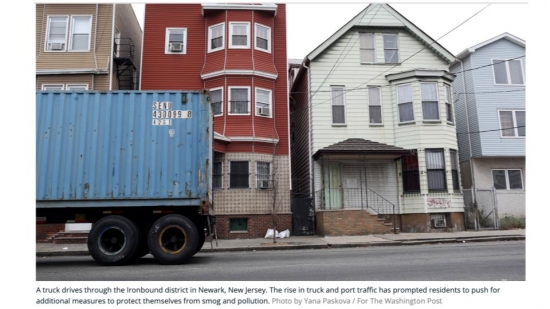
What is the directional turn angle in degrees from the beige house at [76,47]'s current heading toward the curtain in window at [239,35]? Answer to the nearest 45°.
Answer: approximately 90° to its left

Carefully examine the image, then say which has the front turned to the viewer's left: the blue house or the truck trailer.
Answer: the truck trailer

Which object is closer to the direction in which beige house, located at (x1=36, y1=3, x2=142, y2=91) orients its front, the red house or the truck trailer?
the truck trailer

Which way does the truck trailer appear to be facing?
to the viewer's left

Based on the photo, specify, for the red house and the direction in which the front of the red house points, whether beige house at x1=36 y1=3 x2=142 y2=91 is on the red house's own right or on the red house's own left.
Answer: on the red house's own right

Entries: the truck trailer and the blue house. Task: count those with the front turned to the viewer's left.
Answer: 1

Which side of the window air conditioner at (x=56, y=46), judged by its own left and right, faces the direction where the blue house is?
left

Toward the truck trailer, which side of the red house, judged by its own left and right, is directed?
front

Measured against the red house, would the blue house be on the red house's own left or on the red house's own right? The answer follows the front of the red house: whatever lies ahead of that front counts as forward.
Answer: on the red house's own left

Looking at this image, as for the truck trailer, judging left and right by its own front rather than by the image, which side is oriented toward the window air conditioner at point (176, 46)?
right

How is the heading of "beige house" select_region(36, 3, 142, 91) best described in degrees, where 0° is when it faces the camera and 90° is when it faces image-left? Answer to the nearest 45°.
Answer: approximately 0°
